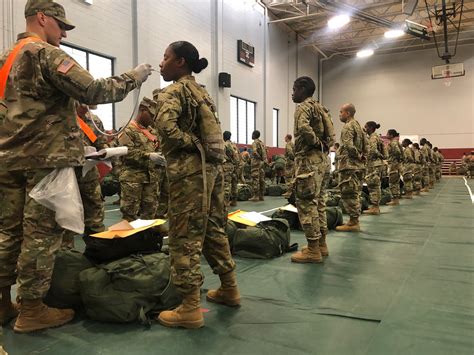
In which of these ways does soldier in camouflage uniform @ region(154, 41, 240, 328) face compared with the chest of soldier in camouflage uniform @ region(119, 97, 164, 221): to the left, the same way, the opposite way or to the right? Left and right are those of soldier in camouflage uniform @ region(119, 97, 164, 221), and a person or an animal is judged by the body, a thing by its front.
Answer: the opposite way

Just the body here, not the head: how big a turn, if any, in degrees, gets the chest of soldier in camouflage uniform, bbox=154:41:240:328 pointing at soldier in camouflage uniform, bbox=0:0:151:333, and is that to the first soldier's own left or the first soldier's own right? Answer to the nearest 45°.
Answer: approximately 45° to the first soldier's own left

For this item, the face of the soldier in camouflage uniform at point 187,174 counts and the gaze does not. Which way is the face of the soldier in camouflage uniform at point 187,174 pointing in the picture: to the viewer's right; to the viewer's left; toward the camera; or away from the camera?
to the viewer's left

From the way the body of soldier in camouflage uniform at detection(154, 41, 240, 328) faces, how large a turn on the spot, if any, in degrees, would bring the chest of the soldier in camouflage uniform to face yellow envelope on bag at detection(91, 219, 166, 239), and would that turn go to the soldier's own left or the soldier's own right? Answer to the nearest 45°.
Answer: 0° — they already face it

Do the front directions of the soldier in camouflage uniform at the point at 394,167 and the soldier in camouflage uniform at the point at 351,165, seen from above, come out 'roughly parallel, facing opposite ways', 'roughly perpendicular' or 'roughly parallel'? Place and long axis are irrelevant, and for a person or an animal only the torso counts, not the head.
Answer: roughly parallel

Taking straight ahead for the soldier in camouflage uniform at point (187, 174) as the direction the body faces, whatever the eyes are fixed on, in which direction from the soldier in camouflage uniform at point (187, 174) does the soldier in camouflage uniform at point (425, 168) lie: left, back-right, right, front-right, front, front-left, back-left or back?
right

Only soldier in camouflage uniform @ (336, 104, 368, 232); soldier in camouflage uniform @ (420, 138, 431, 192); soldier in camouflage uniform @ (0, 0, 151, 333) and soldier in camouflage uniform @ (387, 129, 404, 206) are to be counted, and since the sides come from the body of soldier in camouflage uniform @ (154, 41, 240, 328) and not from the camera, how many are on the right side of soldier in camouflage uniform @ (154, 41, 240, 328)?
3

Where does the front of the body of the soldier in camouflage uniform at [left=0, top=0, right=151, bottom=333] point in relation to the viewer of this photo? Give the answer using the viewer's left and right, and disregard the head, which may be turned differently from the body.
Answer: facing away from the viewer and to the right of the viewer

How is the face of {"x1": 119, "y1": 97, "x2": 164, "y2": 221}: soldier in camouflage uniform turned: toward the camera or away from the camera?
toward the camera

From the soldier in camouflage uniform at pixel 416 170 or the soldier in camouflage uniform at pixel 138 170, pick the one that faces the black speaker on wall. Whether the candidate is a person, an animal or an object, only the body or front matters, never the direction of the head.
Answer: the soldier in camouflage uniform at pixel 416 170

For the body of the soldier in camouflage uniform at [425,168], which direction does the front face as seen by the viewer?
to the viewer's left

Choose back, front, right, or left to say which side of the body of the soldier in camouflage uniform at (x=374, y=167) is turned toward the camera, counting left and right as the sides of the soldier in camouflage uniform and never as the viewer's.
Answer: left

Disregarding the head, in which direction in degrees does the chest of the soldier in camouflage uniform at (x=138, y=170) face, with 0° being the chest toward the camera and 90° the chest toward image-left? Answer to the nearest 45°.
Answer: approximately 315°

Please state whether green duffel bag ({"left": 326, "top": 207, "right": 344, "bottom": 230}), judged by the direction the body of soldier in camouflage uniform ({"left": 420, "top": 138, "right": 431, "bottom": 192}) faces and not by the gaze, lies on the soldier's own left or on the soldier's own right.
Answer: on the soldier's own left

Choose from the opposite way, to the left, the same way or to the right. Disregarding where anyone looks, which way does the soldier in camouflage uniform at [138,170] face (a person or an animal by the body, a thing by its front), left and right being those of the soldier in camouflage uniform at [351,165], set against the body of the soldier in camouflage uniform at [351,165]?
the opposite way

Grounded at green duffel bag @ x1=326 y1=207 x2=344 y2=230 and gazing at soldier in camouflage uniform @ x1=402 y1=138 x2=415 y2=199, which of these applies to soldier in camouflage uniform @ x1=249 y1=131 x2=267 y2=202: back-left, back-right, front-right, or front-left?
front-left
